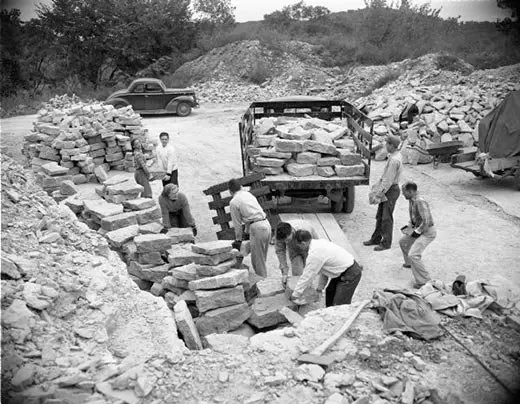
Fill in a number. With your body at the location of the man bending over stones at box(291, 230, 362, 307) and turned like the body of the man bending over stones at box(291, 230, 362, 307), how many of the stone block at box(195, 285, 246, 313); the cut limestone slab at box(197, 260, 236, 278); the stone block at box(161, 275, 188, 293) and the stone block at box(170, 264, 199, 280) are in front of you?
4

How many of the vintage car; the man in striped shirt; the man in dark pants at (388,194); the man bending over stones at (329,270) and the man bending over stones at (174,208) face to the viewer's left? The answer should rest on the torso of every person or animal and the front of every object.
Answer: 3

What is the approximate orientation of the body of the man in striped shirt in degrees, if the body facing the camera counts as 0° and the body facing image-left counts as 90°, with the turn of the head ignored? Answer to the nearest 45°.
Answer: approximately 90°

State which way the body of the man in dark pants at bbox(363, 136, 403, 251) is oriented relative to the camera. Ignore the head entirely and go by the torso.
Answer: to the viewer's left

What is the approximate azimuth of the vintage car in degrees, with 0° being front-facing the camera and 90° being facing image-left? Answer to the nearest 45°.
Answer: approximately 270°

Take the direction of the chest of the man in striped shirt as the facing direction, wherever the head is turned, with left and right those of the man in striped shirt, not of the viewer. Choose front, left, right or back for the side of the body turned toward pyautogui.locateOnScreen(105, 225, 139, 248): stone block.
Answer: front

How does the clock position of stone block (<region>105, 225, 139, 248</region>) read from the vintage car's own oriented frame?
The stone block is roughly at 3 o'clock from the vintage car.

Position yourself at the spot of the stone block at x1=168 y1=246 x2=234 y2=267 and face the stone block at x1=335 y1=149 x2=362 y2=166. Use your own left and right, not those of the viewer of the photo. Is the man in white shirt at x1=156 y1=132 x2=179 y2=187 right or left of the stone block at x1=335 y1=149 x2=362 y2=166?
left

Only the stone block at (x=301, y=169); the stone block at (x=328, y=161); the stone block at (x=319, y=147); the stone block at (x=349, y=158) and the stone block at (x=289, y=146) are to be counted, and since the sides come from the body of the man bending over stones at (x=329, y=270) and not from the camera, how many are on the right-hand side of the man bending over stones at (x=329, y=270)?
5

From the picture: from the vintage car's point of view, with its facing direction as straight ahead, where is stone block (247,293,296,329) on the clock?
The stone block is roughly at 3 o'clock from the vintage car.

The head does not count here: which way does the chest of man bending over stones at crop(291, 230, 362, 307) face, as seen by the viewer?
to the viewer's left

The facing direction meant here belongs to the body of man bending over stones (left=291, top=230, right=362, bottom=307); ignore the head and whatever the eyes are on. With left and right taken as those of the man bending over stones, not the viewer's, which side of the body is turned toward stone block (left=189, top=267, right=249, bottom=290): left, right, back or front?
front

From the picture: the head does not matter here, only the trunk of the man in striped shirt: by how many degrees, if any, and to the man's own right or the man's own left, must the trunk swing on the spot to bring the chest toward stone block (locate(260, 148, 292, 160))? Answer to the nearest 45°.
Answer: approximately 45° to the man's own right

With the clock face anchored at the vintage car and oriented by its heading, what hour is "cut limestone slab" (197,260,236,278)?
The cut limestone slab is roughly at 3 o'clock from the vintage car.

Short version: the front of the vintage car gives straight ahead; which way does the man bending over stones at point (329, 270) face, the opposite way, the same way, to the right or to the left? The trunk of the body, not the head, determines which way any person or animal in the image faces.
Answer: the opposite way

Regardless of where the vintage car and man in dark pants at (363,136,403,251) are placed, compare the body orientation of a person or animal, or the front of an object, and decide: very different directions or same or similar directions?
very different directions
